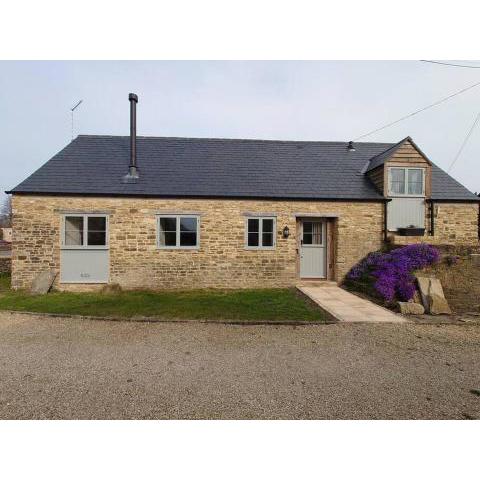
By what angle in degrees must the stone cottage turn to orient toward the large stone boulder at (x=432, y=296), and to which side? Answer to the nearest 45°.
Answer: approximately 45° to its left

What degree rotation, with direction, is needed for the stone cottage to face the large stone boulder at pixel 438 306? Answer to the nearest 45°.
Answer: approximately 45° to its left

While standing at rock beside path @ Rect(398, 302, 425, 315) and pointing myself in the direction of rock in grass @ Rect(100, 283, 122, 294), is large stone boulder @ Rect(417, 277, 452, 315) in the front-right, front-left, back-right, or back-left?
back-right

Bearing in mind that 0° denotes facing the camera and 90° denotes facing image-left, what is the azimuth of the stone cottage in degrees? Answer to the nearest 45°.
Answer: approximately 0°

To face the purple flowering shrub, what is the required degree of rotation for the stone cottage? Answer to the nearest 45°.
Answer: approximately 90° to its left

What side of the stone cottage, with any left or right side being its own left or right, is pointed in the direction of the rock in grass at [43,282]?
right
